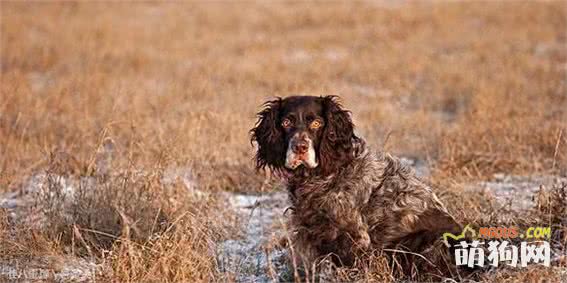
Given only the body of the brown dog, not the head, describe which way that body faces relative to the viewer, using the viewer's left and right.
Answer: facing the viewer and to the left of the viewer
